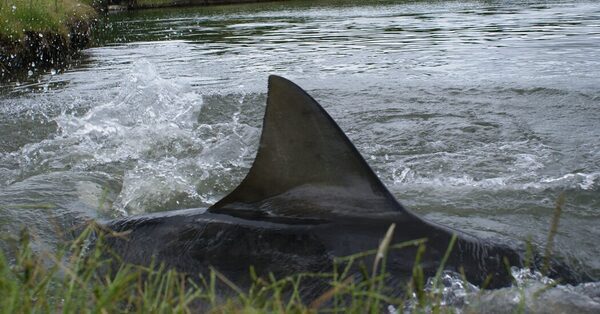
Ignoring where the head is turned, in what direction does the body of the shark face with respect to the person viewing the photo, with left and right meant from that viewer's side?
facing to the right of the viewer
